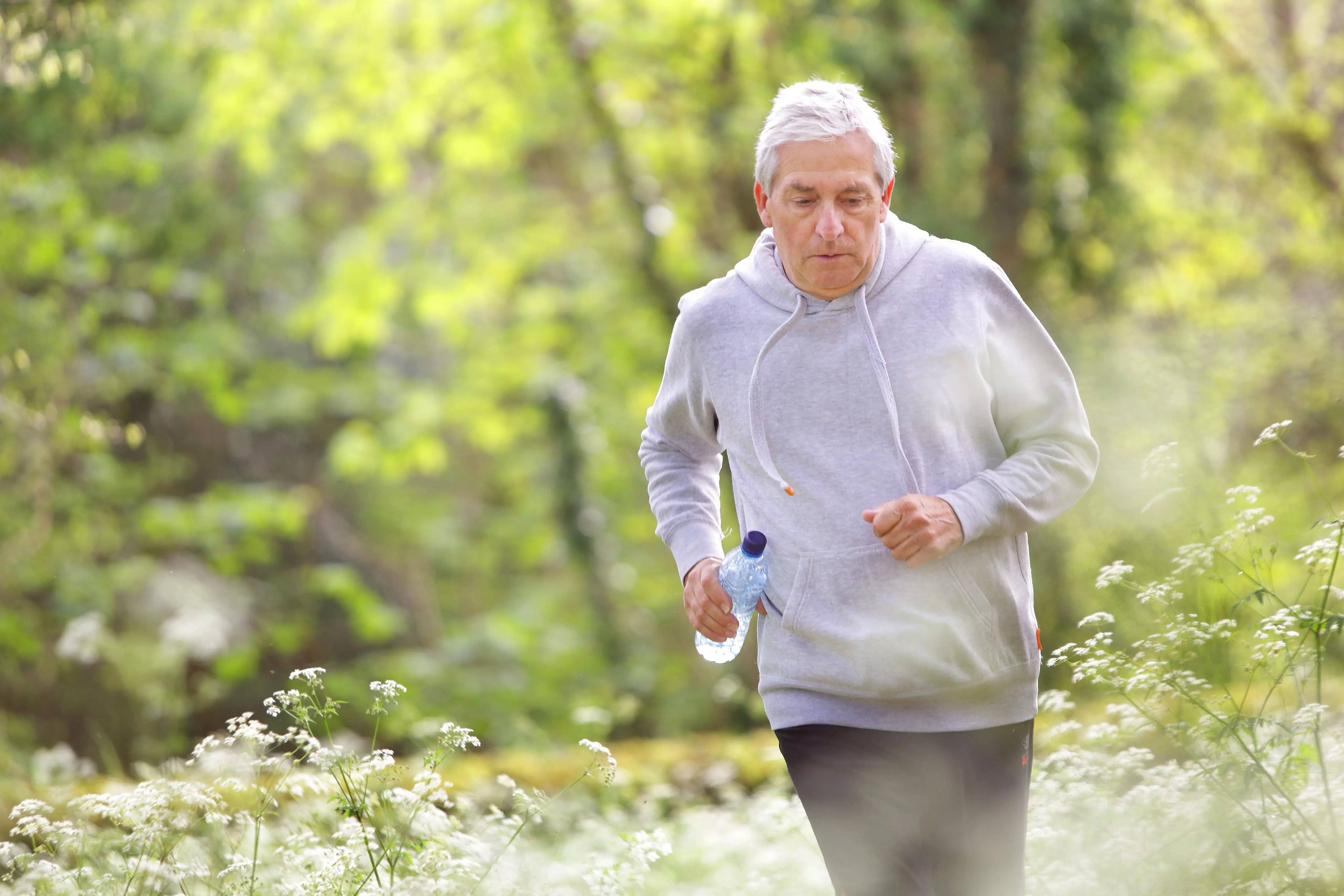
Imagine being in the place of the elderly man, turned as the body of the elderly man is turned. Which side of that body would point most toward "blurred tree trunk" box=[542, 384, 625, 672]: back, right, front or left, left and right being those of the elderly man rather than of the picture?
back

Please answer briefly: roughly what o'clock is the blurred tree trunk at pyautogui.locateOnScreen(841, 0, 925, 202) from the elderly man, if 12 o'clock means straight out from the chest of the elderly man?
The blurred tree trunk is roughly at 6 o'clock from the elderly man.

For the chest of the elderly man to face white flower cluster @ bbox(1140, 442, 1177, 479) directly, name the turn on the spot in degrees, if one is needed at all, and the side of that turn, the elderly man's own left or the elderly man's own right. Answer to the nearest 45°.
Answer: approximately 45° to the elderly man's own left

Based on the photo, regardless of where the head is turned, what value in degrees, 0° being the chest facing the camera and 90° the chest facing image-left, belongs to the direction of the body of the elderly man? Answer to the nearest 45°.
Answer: approximately 0°
